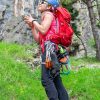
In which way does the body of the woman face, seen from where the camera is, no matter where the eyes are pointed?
to the viewer's left
